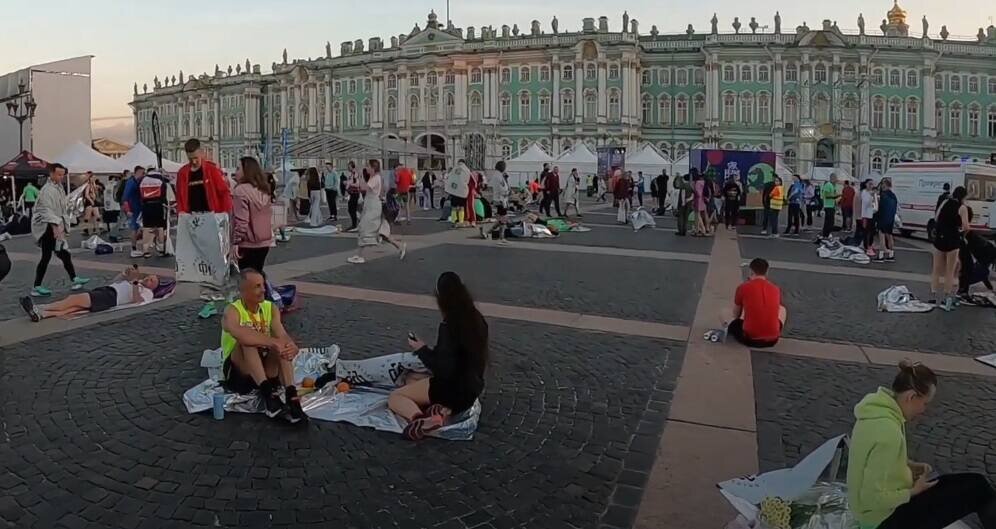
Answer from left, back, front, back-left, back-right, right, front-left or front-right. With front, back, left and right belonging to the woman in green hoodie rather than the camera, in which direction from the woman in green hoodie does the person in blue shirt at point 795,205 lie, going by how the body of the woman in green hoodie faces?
left

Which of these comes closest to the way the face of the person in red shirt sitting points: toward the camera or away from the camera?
away from the camera

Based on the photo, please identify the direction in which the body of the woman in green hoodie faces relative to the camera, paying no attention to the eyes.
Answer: to the viewer's right

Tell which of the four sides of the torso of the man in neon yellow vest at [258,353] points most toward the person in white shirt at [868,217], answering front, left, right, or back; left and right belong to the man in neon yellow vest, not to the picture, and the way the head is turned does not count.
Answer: left

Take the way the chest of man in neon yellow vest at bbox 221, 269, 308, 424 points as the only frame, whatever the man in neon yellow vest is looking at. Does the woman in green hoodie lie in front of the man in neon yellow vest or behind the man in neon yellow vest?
in front
